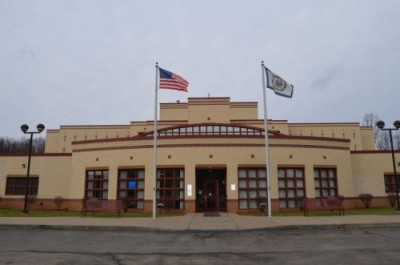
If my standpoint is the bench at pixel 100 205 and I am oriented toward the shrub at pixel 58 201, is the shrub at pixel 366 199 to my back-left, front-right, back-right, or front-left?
back-right

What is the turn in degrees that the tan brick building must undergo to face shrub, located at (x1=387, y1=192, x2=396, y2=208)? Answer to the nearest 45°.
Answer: approximately 90° to its left

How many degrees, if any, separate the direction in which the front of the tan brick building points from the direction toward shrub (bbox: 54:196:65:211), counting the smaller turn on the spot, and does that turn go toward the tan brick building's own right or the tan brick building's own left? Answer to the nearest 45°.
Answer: approximately 90° to the tan brick building's own right

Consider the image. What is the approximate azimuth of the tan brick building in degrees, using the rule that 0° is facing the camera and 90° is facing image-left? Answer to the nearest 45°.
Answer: approximately 0°

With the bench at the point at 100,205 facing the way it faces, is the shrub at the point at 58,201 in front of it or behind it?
behind

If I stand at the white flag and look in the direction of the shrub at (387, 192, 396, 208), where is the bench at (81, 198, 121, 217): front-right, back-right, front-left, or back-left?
back-left

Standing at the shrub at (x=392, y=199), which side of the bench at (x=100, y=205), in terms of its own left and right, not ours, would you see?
left

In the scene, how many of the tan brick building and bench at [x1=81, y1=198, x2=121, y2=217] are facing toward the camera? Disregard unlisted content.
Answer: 2
